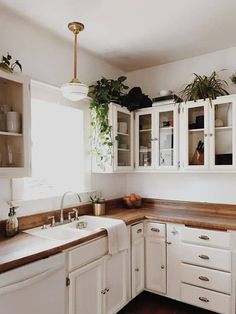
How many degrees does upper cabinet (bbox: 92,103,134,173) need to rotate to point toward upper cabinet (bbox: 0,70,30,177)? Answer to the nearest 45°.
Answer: approximately 90° to its right

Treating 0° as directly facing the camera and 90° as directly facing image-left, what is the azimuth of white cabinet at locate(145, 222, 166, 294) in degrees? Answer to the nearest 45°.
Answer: approximately 45°

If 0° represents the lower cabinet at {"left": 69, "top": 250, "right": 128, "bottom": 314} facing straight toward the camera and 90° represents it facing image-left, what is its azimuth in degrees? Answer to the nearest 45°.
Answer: approximately 315°

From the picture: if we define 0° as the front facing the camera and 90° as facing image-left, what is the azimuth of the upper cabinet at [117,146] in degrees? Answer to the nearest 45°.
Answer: approximately 315°
